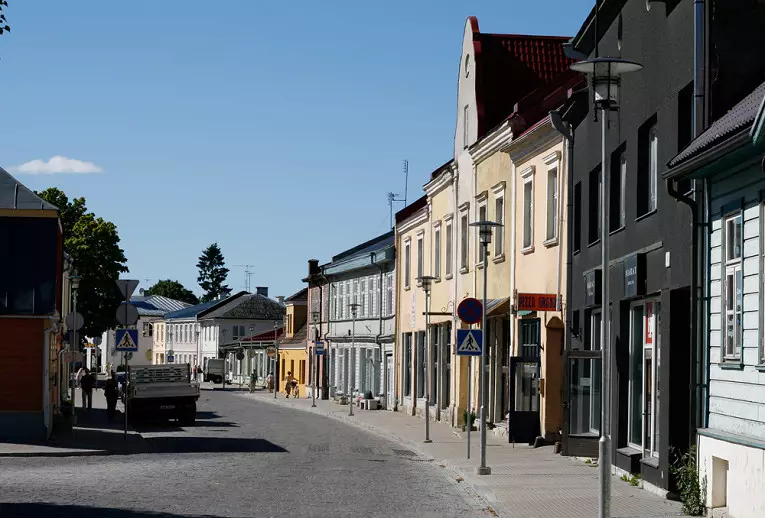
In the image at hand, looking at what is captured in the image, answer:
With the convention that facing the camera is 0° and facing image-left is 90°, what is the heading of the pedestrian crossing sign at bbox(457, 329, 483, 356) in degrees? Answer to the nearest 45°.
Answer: approximately 0°

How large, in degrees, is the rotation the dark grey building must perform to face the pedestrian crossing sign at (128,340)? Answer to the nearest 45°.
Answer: approximately 90° to its right

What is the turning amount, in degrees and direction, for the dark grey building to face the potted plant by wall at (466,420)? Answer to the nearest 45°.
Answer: approximately 135° to its right

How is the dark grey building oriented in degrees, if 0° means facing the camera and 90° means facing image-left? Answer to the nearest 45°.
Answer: approximately 45°

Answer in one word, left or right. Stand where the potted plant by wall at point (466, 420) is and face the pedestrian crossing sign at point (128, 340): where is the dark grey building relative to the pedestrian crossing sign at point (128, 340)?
left
